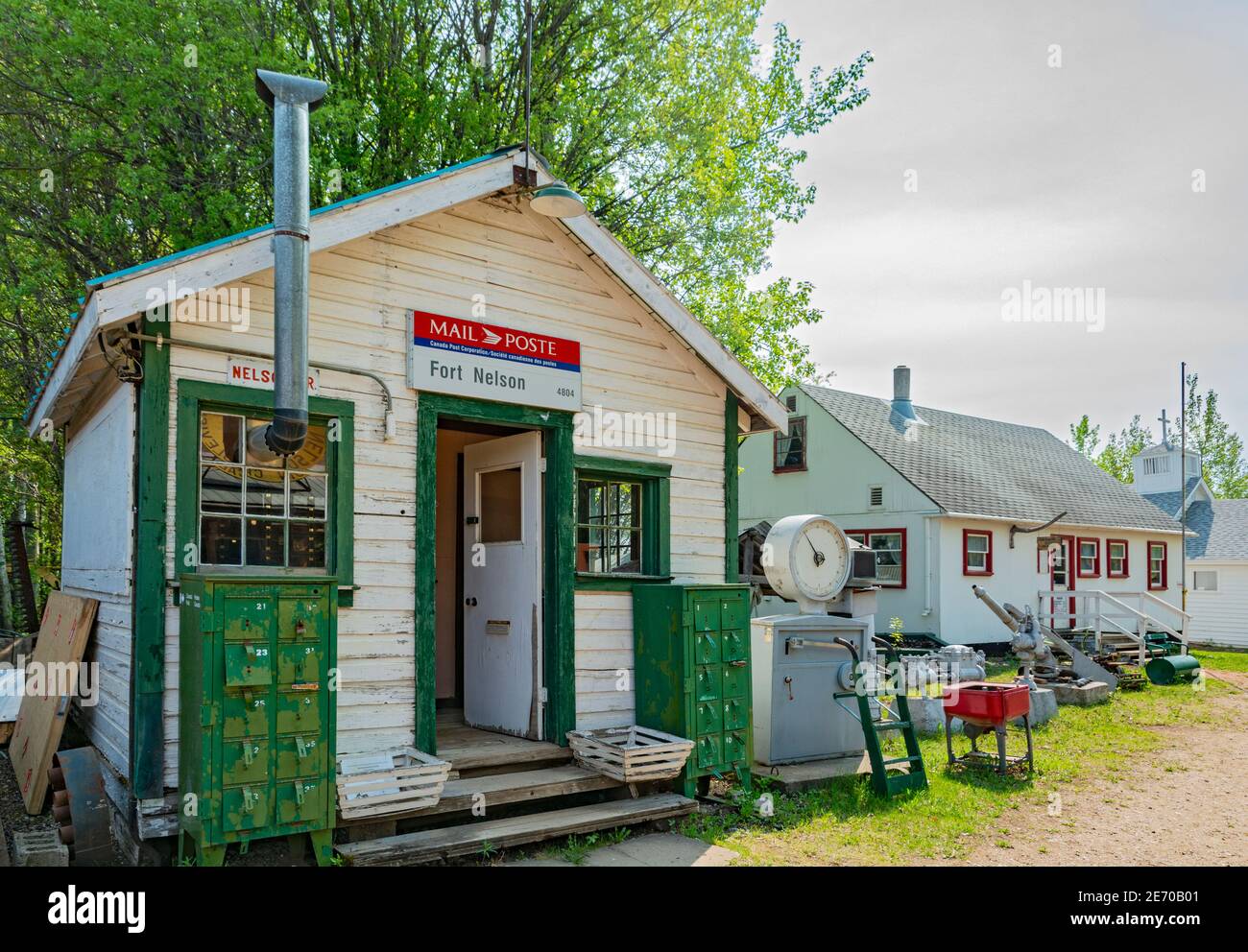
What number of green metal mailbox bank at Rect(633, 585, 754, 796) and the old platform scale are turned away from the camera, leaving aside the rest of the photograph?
0

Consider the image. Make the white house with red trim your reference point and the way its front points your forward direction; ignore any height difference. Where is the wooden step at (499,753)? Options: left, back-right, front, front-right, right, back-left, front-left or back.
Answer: front-right

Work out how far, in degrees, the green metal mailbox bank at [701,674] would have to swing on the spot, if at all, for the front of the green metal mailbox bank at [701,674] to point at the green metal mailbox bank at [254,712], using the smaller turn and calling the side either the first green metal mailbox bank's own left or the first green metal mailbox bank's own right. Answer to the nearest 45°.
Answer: approximately 90° to the first green metal mailbox bank's own right

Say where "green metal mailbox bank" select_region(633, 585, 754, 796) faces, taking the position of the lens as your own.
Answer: facing the viewer and to the right of the viewer

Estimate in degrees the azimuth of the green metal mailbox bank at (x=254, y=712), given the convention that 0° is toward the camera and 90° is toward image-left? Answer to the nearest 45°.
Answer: approximately 315°

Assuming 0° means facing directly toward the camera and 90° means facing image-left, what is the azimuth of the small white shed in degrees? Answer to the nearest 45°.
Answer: approximately 315°

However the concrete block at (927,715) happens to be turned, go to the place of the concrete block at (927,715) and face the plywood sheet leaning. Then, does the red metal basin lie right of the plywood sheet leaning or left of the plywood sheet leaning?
left

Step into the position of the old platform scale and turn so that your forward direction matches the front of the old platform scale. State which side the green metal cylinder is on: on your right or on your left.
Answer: on your left

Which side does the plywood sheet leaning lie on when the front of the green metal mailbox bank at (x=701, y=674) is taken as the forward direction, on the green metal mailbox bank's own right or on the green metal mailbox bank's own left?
on the green metal mailbox bank's own right

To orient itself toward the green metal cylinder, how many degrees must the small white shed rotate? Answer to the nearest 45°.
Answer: approximately 90° to its left
